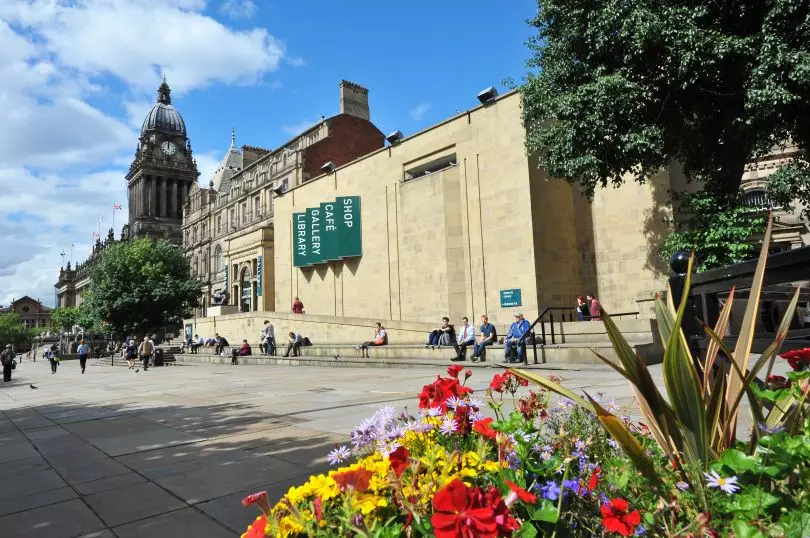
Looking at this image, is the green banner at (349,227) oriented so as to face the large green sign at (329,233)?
no

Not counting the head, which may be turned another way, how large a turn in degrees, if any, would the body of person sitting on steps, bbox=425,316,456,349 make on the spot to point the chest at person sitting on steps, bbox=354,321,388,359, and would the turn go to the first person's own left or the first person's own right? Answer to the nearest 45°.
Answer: approximately 90° to the first person's own right

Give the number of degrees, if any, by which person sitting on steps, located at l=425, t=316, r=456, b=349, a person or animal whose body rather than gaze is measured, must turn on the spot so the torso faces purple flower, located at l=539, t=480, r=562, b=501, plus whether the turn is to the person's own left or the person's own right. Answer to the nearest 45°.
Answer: approximately 45° to the person's own left

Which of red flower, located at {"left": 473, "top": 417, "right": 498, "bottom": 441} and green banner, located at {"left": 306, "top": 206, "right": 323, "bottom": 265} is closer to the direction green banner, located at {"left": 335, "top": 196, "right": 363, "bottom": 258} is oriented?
the red flower

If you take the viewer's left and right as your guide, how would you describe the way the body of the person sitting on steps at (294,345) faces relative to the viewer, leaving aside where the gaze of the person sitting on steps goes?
facing the viewer and to the left of the viewer

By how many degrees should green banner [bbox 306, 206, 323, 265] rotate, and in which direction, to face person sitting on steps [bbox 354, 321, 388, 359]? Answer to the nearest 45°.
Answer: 0° — it already faces them

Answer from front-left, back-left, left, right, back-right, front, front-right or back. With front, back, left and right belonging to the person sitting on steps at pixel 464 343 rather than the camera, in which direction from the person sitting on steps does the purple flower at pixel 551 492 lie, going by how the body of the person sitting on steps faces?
front-left

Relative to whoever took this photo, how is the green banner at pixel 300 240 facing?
facing the viewer

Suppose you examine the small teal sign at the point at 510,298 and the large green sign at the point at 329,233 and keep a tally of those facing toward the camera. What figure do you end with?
2

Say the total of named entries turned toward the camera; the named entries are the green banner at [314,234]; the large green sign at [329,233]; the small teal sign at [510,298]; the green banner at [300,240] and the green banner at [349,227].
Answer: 5

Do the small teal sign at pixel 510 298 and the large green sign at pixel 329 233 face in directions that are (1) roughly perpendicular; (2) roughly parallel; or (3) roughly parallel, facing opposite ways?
roughly parallel

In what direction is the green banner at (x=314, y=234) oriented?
toward the camera

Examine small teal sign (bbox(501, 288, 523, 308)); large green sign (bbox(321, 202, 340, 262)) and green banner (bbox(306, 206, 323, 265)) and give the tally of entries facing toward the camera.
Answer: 3

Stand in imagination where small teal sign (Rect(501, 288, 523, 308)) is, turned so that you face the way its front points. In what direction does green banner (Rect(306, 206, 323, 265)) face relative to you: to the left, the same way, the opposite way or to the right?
the same way

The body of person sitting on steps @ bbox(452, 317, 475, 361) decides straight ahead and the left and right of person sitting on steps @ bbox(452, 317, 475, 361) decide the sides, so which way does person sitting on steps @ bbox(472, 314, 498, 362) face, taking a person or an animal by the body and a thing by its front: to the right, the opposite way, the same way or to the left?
the same way

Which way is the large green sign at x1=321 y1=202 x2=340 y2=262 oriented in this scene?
toward the camera

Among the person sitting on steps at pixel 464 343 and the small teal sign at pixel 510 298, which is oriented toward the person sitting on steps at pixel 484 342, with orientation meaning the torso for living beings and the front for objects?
the small teal sign

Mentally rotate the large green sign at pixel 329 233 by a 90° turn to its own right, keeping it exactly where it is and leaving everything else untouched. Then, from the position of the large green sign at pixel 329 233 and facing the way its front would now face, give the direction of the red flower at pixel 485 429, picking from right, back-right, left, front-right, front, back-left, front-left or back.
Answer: left

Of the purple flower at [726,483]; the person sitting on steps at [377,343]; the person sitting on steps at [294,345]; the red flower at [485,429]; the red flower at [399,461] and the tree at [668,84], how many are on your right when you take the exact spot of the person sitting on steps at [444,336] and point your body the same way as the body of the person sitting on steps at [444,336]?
2

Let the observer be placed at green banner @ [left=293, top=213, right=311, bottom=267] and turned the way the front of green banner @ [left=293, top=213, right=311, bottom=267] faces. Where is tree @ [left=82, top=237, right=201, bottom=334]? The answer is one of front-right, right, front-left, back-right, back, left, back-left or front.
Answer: back-right
